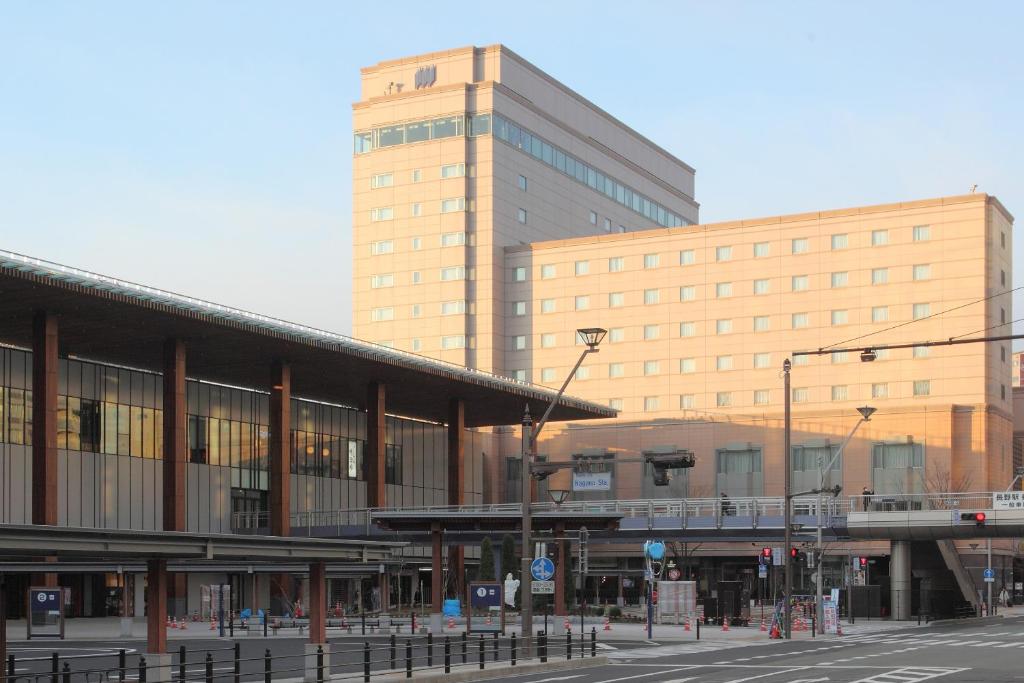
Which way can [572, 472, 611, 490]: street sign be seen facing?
toward the camera

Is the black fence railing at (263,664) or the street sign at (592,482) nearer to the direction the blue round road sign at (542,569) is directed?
the black fence railing

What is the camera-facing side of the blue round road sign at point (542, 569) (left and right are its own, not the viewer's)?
front

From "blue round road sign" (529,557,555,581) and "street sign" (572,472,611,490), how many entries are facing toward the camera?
2

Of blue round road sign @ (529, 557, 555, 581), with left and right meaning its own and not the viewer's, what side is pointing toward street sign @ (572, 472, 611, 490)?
back

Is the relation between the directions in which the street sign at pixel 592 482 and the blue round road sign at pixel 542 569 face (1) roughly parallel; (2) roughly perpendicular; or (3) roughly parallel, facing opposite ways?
roughly parallel
